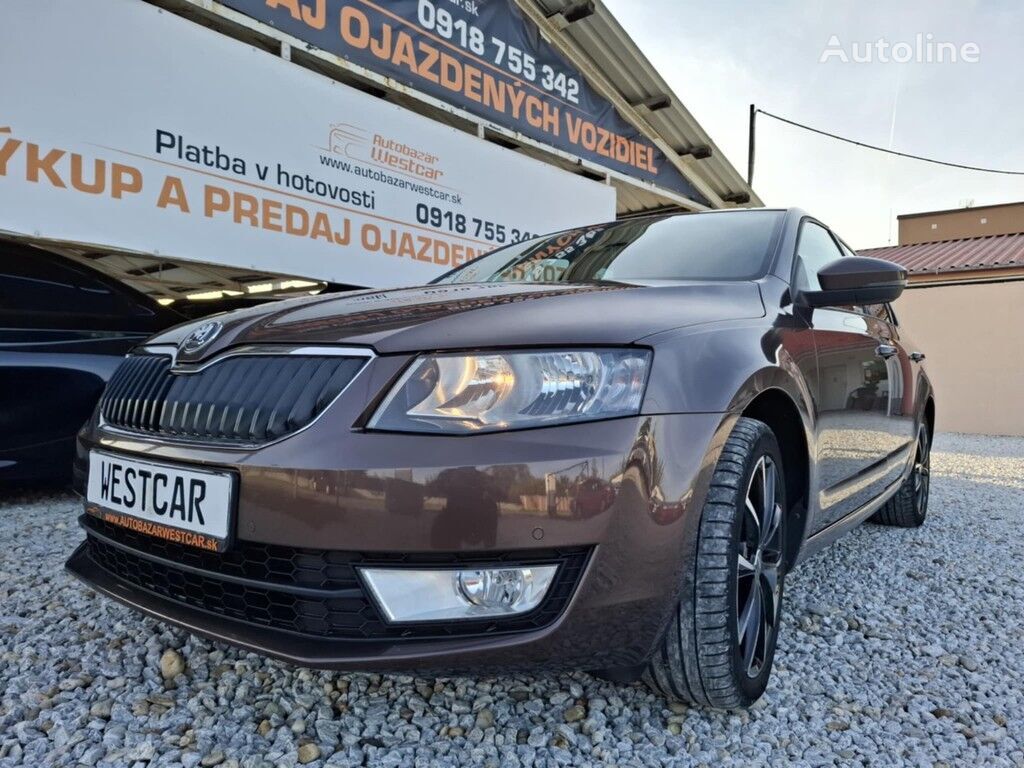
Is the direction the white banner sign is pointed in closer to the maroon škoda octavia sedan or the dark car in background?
the maroon škoda octavia sedan

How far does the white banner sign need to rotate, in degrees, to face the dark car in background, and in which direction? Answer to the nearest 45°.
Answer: approximately 90° to its right

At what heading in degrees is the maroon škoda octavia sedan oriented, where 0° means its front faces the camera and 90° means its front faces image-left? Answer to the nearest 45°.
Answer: approximately 45°

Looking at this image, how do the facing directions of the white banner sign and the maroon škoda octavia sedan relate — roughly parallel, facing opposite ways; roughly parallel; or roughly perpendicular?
roughly perpendicular

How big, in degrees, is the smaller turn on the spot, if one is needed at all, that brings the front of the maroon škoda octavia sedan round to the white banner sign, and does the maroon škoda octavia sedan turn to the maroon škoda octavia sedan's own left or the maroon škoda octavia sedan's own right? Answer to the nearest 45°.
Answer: approximately 90° to the maroon škoda octavia sedan's own right

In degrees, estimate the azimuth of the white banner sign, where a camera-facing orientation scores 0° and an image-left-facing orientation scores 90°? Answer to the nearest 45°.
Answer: approximately 315°
